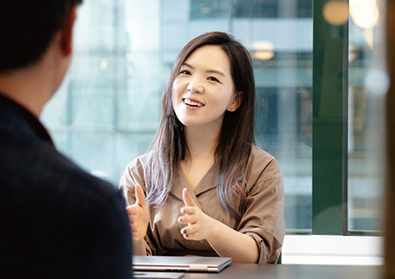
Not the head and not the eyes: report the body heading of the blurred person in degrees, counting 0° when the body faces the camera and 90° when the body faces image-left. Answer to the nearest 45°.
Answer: approximately 225°

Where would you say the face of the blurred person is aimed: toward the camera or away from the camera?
away from the camera
